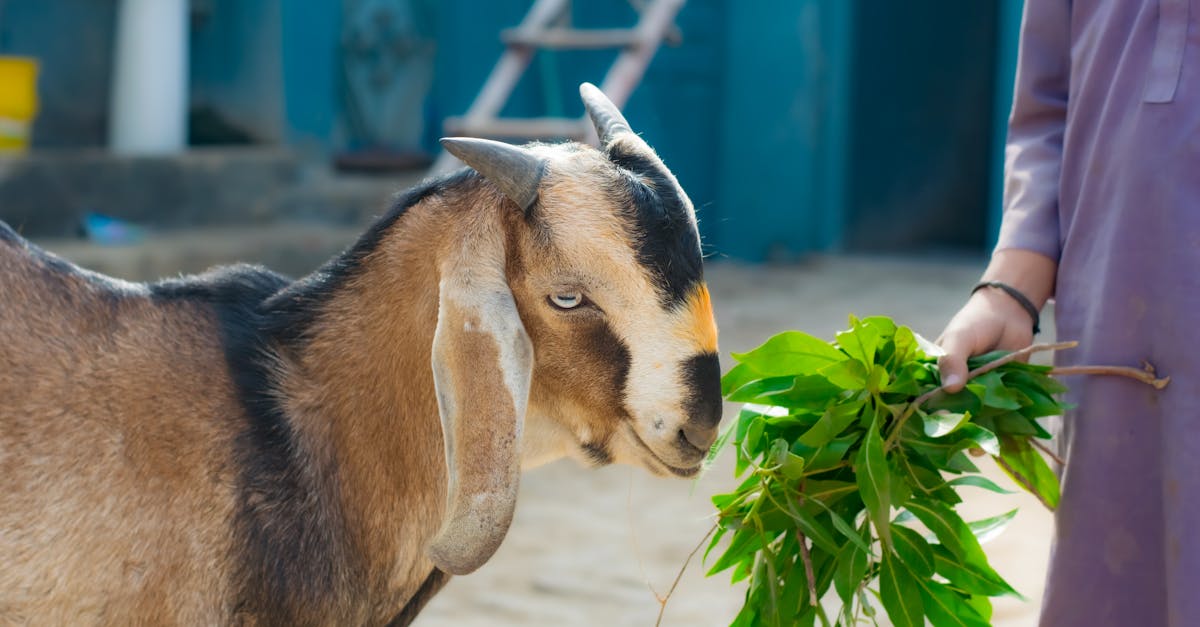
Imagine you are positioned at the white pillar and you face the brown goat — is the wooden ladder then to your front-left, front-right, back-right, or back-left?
front-left

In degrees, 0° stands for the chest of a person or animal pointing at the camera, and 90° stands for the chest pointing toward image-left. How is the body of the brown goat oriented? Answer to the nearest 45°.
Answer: approximately 270°

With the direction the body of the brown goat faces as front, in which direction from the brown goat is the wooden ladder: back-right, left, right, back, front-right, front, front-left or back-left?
left

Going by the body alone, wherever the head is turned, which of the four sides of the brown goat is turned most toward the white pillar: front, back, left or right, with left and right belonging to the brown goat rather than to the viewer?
left
